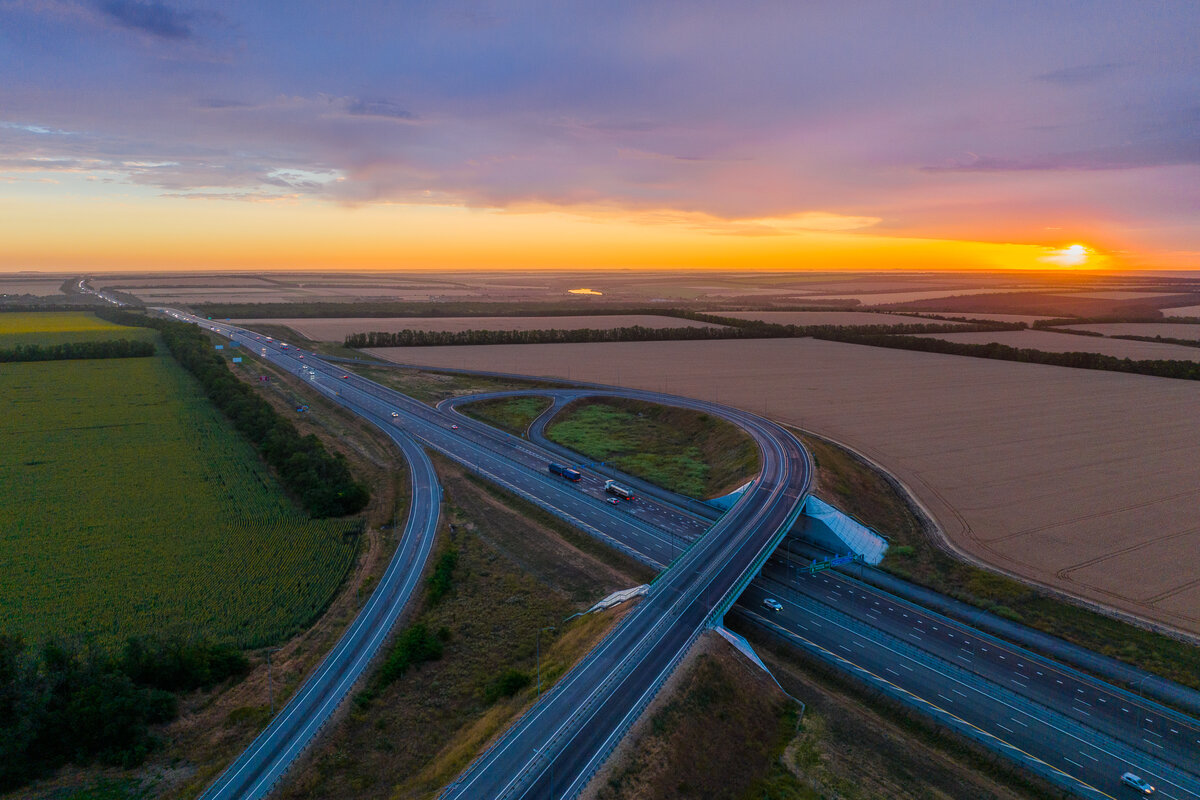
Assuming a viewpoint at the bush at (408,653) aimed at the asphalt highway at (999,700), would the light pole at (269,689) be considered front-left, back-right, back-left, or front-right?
back-right

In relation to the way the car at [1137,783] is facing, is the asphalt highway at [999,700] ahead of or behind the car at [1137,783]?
behind

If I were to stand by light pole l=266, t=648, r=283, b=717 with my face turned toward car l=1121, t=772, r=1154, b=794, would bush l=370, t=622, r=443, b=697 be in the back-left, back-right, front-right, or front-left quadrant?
front-left

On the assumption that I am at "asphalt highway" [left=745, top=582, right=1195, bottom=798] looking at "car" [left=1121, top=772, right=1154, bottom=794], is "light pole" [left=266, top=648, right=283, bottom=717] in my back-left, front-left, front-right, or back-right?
back-right

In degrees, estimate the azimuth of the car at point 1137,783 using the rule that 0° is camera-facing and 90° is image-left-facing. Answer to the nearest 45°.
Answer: approximately 315°

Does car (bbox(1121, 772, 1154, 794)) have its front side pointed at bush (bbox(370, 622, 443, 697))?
no

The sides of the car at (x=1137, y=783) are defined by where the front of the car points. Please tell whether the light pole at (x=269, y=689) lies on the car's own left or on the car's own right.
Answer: on the car's own right
